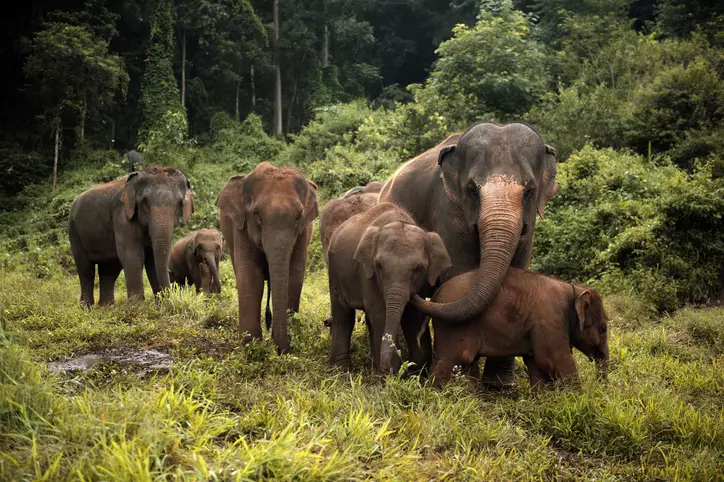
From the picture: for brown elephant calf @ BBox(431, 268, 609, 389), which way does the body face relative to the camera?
to the viewer's right

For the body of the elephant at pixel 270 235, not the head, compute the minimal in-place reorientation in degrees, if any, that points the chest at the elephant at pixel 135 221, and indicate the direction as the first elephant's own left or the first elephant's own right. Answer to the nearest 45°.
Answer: approximately 135° to the first elephant's own right

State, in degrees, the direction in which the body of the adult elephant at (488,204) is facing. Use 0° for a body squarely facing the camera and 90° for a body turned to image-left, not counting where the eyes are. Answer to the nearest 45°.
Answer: approximately 315°

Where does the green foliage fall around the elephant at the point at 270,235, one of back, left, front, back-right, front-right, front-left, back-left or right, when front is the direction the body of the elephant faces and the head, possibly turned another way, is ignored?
back

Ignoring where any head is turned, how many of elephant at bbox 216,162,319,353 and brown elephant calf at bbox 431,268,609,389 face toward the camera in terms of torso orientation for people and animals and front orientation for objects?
1

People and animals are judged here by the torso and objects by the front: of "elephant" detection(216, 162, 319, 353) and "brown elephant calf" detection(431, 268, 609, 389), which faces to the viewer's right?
the brown elephant calf

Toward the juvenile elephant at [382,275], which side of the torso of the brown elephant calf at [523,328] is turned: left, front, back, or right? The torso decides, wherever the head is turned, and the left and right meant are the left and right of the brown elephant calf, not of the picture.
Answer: back

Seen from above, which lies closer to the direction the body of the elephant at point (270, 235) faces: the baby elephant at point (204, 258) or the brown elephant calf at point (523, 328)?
the brown elephant calf

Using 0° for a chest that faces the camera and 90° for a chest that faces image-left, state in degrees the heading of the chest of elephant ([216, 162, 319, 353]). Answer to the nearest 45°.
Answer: approximately 0°
